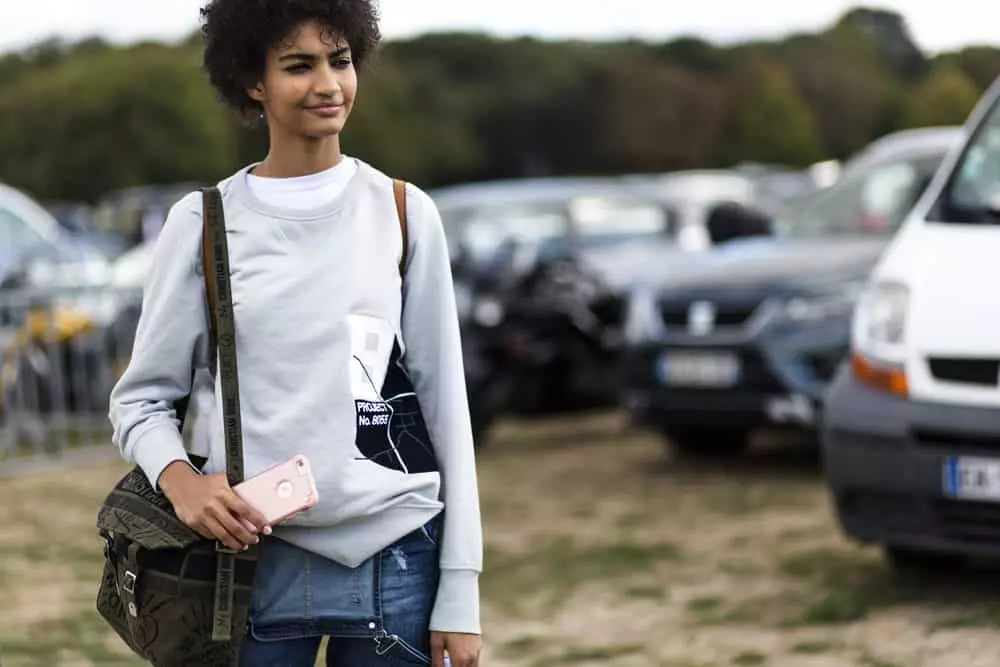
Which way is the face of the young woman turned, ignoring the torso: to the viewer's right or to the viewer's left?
to the viewer's right

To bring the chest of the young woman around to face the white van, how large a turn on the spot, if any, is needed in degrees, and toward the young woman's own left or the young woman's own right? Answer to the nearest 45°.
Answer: approximately 135° to the young woman's own left

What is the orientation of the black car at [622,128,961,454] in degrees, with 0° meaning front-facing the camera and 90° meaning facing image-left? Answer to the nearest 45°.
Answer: approximately 45°

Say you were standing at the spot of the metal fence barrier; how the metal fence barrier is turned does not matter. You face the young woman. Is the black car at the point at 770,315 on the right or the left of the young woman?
left

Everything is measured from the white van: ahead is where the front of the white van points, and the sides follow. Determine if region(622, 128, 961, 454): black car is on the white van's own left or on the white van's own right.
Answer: on the white van's own right

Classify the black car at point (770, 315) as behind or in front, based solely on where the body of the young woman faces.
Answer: behind

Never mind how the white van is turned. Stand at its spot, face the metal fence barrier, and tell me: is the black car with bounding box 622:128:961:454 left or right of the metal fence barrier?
right

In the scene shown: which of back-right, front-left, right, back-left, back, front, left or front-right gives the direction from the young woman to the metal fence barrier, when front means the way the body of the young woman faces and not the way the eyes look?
back
